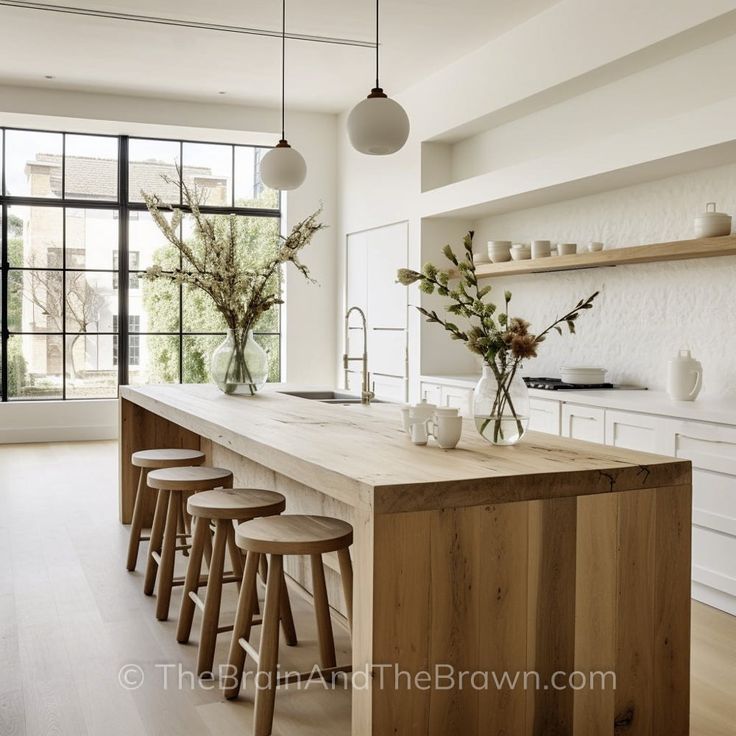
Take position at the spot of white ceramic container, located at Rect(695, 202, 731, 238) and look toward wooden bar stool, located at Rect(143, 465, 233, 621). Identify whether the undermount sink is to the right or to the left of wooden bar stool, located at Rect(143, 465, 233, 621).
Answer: right

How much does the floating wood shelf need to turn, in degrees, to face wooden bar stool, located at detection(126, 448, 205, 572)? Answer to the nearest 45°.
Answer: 0° — it already faces it

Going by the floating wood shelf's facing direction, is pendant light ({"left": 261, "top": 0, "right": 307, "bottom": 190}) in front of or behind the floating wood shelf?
in front

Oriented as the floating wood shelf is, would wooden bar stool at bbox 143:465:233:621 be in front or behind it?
in front

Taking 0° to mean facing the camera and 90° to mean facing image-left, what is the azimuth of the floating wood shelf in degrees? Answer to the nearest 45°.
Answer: approximately 45°

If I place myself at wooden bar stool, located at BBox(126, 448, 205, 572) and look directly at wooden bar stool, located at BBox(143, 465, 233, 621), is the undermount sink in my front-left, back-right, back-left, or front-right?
back-left

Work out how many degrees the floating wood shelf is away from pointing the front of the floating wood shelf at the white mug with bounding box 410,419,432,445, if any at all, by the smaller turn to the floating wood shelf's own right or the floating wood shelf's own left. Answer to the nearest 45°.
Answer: approximately 45° to the floating wood shelf's own left

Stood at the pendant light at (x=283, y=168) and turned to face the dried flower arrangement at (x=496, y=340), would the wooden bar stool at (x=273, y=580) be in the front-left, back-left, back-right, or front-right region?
front-right

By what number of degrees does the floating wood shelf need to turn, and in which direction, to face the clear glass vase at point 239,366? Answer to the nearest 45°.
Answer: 0° — it already faces it

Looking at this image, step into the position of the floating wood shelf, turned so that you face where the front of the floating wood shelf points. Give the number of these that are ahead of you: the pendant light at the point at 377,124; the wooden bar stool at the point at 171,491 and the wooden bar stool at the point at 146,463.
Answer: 3
